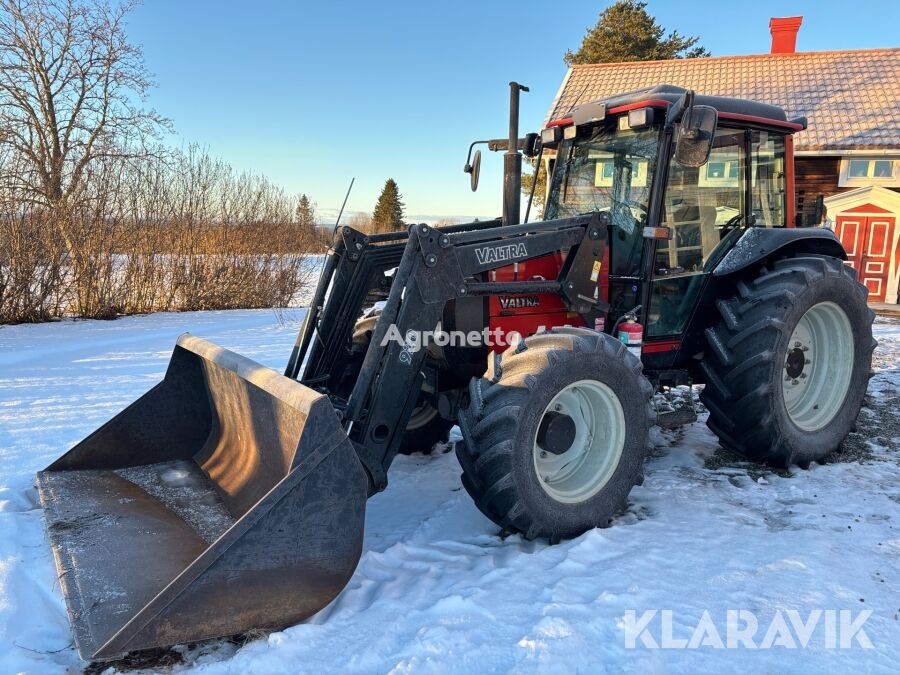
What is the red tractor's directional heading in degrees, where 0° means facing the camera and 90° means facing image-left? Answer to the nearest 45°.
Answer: approximately 45°

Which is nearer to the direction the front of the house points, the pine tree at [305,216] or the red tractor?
the red tractor

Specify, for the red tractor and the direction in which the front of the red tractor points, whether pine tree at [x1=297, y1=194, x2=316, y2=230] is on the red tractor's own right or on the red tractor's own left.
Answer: on the red tractor's own right

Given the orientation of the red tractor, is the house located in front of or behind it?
behind

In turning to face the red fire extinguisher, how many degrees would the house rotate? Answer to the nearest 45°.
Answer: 0° — it already faces it
